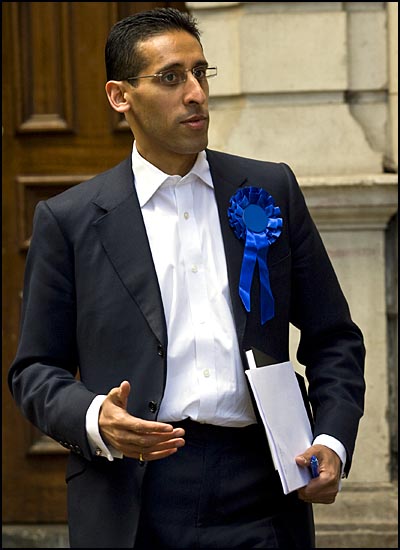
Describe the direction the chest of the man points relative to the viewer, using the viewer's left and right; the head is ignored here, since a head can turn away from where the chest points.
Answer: facing the viewer and to the right of the viewer

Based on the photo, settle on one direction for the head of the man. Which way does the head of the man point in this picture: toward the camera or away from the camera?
toward the camera

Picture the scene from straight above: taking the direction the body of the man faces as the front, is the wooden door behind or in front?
behind
